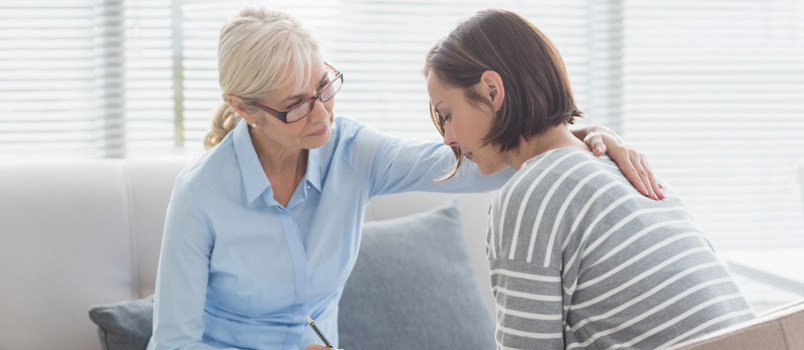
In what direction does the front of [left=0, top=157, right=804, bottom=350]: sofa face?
toward the camera

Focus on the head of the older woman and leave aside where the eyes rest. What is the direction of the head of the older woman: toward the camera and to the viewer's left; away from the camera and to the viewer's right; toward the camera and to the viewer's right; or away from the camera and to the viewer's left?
toward the camera and to the viewer's right

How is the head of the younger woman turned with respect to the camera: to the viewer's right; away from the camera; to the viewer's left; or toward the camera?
to the viewer's left

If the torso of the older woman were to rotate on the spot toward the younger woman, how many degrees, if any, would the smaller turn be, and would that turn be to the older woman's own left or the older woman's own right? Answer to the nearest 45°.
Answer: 0° — they already face them

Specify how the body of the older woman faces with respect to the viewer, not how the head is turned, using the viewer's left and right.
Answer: facing the viewer and to the right of the viewer
